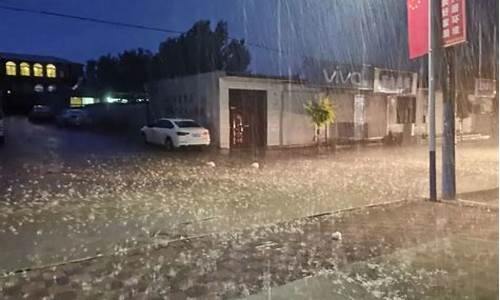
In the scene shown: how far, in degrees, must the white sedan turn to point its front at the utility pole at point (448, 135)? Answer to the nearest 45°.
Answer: approximately 135° to its left

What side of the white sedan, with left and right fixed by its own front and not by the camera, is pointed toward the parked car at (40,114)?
front

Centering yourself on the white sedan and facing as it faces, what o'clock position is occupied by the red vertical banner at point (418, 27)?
The red vertical banner is roughly at 7 o'clock from the white sedan.

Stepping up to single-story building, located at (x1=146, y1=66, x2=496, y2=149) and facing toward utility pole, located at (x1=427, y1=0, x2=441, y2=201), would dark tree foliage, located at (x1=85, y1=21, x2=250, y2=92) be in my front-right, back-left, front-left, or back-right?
back-right

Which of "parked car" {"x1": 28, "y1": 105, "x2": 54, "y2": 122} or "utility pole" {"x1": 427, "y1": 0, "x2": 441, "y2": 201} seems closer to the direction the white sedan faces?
the parked car

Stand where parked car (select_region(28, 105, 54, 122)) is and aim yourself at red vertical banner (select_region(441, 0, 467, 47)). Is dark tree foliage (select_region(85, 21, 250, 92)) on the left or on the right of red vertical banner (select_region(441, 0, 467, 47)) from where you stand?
left

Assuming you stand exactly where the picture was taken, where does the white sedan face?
facing away from the viewer and to the left of the viewer

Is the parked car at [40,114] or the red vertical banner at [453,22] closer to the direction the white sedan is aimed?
the parked car

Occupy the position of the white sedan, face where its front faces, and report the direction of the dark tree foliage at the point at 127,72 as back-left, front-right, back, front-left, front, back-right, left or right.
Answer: front-right

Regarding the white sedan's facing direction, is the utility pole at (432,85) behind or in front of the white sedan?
behind

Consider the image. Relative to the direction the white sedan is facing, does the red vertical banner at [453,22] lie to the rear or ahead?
to the rear
